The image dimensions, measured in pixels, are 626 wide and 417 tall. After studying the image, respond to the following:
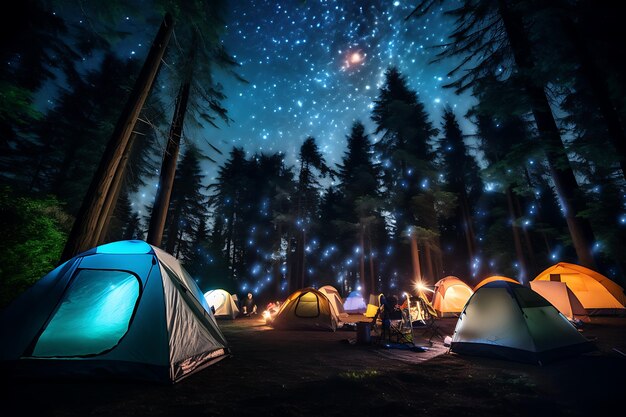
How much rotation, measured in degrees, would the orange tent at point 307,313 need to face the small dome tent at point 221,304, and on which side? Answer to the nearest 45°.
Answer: approximately 135° to its right

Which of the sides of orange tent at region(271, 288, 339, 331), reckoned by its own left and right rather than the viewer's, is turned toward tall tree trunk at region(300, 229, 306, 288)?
back

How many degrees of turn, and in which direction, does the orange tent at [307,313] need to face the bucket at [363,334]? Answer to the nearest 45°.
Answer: approximately 45° to its left

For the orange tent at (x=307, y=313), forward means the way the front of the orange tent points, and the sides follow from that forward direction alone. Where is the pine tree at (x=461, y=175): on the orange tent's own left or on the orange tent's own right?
on the orange tent's own left

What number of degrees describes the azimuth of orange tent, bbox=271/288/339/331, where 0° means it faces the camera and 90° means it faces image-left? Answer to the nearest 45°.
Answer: approximately 0°

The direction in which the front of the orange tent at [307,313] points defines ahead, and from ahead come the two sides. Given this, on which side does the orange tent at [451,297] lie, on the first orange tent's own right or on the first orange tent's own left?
on the first orange tent's own left

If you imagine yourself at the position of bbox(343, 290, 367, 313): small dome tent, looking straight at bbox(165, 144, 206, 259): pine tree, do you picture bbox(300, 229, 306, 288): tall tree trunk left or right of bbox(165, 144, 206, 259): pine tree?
right

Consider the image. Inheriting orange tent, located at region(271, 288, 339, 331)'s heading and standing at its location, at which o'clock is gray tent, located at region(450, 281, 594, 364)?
The gray tent is roughly at 11 o'clock from the orange tent.
